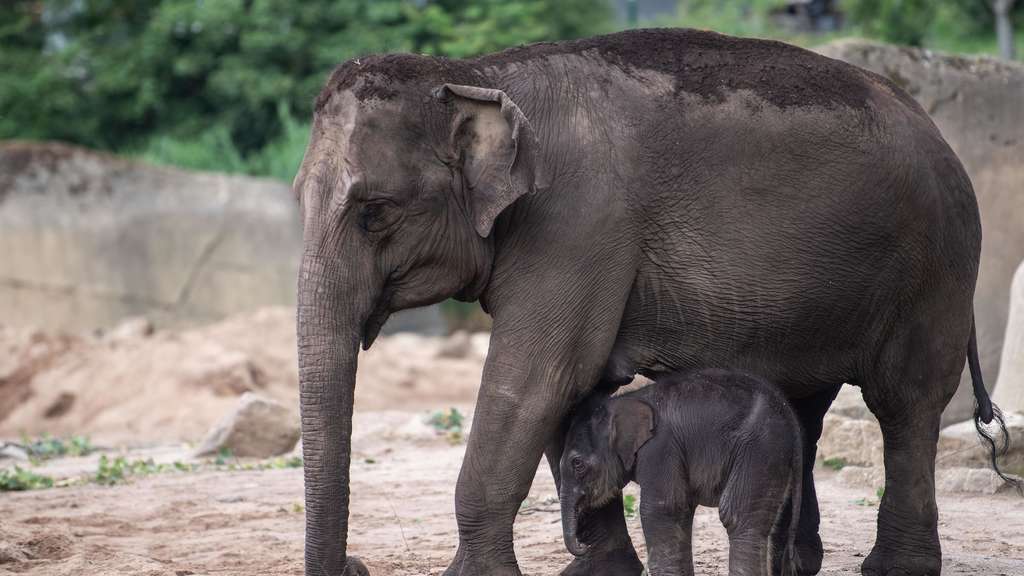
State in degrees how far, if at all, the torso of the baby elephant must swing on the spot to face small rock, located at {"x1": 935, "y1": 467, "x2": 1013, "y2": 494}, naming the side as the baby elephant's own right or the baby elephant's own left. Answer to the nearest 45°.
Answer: approximately 135° to the baby elephant's own right

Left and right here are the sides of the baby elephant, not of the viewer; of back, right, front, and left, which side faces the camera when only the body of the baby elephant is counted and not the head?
left

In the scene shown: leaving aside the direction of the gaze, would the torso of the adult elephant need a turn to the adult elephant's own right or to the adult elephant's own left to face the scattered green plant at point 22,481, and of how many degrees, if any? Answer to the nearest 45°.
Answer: approximately 45° to the adult elephant's own right

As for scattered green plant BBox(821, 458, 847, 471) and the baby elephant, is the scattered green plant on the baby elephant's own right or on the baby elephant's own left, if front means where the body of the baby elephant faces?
on the baby elephant's own right

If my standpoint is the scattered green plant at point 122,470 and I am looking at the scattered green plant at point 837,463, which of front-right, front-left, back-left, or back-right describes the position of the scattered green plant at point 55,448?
back-left

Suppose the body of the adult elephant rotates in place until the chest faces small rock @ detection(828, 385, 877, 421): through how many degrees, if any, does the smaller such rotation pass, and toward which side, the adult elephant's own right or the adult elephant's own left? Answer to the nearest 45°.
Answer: approximately 90° to the adult elephant's own right

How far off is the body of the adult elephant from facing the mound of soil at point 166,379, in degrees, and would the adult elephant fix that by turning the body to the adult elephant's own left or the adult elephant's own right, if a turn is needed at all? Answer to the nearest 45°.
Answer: approximately 45° to the adult elephant's own right

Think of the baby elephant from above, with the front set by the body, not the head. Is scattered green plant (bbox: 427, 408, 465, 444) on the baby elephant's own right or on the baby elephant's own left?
on the baby elephant's own right

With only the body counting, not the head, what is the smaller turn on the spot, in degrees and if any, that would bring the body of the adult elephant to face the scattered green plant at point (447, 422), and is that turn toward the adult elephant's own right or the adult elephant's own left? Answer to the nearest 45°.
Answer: approximately 90° to the adult elephant's own right

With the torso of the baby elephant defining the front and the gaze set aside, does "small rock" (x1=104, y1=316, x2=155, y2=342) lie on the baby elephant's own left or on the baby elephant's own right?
on the baby elephant's own right

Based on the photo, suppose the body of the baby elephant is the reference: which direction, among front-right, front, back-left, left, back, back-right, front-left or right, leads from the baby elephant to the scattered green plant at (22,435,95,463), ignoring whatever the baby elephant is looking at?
front-right

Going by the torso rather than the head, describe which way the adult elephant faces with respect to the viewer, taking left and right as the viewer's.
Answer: facing to the left of the viewer

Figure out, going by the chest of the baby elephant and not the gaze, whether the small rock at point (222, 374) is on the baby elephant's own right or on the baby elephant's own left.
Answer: on the baby elephant's own right

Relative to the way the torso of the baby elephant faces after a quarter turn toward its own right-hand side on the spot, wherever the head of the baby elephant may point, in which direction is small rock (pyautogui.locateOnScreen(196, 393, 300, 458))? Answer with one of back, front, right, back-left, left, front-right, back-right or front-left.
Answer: front-left

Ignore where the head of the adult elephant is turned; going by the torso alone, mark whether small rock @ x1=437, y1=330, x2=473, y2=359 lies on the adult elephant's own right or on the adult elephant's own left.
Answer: on the adult elephant's own right
